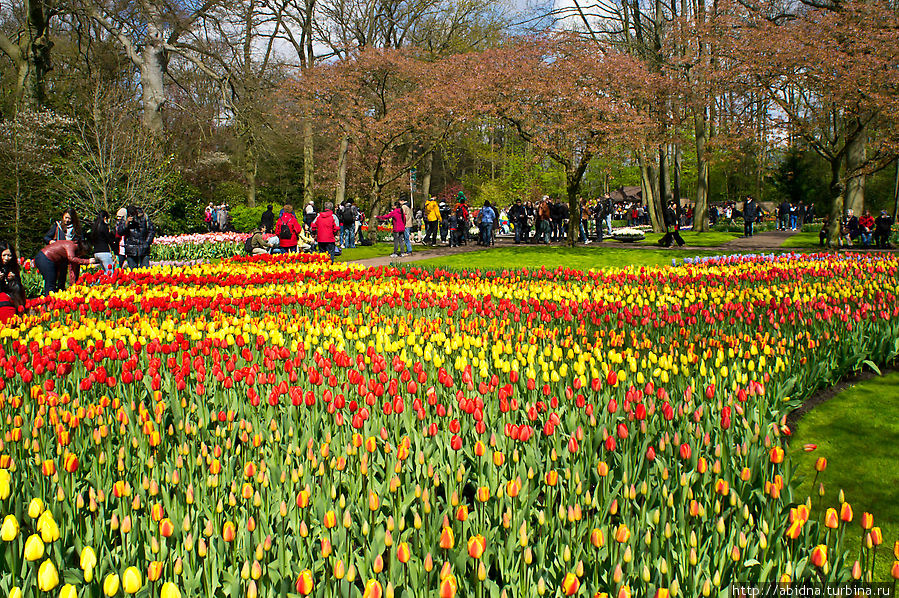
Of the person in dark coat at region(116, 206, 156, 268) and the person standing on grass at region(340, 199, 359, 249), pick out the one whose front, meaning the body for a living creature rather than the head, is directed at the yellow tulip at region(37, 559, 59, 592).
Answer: the person in dark coat

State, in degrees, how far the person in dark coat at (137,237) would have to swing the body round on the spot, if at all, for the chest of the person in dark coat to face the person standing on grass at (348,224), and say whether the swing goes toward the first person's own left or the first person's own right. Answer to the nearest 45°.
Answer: approximately 135° to the first person's own left

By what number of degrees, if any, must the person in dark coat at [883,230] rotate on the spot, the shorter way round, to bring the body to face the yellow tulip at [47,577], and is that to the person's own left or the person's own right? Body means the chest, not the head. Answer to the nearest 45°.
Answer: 0° — they already face it

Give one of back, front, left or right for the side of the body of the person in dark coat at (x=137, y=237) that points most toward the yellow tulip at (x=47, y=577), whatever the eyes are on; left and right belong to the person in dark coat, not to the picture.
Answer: front

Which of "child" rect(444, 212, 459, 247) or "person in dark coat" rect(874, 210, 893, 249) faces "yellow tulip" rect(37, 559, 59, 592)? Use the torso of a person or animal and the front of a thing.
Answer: the person in dark coat

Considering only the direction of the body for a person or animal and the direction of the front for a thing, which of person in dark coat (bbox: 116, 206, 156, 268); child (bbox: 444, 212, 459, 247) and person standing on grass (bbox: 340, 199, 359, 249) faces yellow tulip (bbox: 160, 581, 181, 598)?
the person in dark coat
